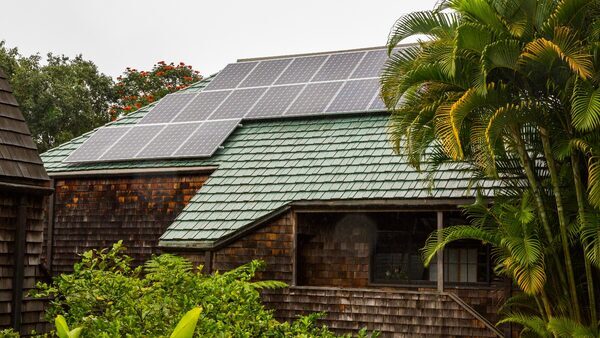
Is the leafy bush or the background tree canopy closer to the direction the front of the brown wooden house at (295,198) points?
the leafy bush

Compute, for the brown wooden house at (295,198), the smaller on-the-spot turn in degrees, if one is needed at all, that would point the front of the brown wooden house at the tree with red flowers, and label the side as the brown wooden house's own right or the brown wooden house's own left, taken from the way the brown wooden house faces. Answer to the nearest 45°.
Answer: approximately 180°

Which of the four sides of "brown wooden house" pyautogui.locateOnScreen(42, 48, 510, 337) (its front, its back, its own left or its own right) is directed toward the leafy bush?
front

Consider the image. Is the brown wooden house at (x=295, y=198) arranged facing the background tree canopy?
no

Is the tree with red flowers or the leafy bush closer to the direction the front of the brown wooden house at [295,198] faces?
the leafy bush

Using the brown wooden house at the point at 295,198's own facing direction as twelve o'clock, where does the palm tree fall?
The palm tree is roughly at 11 o'clock from the brown wooden house.

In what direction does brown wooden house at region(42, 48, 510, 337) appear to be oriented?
toward the camera
